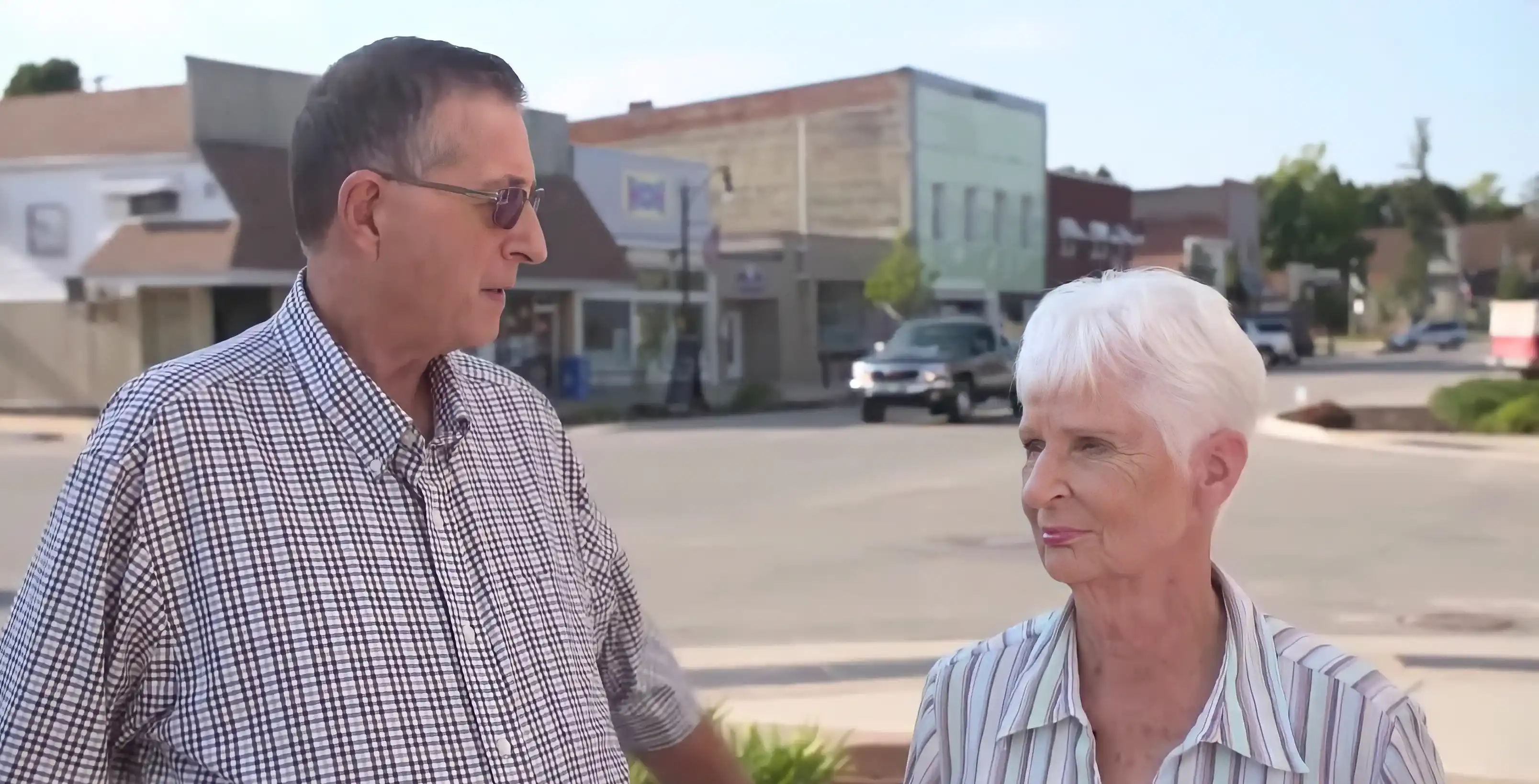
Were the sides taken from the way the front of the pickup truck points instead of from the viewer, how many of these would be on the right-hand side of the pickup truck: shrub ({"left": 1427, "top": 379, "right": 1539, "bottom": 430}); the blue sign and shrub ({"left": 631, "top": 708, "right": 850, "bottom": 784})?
1

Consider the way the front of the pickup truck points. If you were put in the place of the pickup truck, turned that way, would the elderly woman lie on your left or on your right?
on your left

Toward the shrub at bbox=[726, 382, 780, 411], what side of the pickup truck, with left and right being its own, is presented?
right

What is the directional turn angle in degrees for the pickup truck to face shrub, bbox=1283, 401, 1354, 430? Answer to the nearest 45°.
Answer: approximately 135° to its left

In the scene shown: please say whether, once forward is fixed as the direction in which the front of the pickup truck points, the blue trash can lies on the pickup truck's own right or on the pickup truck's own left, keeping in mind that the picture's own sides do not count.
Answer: on the pickup truck's own right

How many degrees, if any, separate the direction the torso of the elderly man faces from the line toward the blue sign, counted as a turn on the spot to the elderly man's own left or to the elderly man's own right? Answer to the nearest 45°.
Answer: approximately 135° to the elderly man's own left

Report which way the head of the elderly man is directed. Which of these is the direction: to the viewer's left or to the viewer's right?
to the viewer's right

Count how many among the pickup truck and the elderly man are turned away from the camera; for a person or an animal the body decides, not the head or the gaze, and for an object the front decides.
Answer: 0

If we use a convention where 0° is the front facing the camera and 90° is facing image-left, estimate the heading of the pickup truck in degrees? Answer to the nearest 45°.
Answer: approximately 45°

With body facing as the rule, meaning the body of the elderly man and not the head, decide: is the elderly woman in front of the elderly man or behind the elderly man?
in front

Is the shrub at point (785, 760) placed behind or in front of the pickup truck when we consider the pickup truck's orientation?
in front

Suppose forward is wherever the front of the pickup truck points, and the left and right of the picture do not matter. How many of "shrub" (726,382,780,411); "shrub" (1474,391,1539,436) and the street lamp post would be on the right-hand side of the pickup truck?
2

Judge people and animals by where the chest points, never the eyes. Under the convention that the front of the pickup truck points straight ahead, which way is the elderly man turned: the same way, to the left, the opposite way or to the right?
to the left

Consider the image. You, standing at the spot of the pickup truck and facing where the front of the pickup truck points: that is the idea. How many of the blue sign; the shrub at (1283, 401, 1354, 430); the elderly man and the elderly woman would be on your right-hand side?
1

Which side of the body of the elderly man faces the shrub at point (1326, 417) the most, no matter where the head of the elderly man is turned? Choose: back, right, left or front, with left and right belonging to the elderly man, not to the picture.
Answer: left

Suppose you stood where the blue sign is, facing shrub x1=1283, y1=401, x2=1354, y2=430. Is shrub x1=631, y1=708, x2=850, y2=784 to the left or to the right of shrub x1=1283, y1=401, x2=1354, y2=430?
right

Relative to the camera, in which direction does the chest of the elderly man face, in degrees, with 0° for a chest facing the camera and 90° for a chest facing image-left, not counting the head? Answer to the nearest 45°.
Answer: approximately 315°

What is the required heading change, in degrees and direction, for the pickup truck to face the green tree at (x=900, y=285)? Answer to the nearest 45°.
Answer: approximately 135° to its right

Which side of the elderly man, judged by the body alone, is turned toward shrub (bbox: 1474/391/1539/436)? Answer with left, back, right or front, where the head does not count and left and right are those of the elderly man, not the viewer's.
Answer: left

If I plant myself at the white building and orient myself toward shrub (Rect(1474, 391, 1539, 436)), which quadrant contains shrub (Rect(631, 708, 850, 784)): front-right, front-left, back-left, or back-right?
front-right
